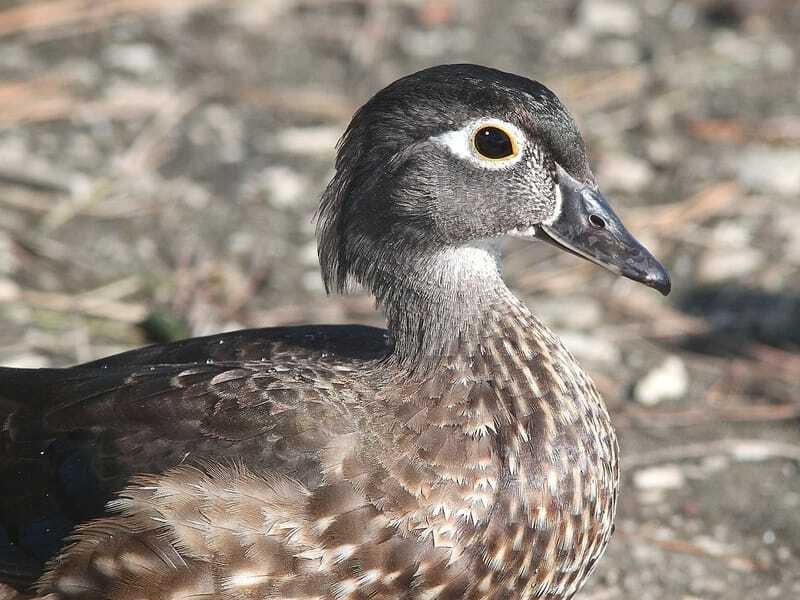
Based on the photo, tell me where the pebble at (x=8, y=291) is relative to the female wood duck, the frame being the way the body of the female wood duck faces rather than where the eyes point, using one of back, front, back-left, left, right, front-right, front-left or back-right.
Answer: back-left

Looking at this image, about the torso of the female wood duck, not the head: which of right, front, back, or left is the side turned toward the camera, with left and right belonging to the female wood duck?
right

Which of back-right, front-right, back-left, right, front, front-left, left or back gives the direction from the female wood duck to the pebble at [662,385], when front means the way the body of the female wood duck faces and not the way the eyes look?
front-left

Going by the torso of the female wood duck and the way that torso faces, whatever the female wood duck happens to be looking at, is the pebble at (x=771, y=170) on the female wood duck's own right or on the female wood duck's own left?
on the female wood duck's own left

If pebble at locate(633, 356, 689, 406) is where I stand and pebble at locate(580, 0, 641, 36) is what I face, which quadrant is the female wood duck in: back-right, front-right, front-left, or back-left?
back-left

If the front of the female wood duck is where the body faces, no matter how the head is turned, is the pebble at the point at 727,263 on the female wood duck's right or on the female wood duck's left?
on the female wood duck's left

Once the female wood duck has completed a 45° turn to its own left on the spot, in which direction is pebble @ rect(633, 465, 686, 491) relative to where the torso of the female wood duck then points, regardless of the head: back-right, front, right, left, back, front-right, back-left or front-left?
front

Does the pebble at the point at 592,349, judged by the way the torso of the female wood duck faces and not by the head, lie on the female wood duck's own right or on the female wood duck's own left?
on the female wood duck's own left

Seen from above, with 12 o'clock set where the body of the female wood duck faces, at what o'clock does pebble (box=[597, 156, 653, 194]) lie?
The pebble is roughly at 10 o'clock from the female wood duck.

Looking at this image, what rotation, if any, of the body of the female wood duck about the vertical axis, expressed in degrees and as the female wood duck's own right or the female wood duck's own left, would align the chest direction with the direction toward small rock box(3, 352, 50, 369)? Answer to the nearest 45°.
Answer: approximately 135° to the female wood duck's own left

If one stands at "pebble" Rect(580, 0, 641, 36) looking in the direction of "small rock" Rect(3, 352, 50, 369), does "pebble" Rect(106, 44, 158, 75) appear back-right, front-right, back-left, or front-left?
front-right

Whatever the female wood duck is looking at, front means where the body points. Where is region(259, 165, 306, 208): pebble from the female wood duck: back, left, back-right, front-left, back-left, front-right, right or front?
left
